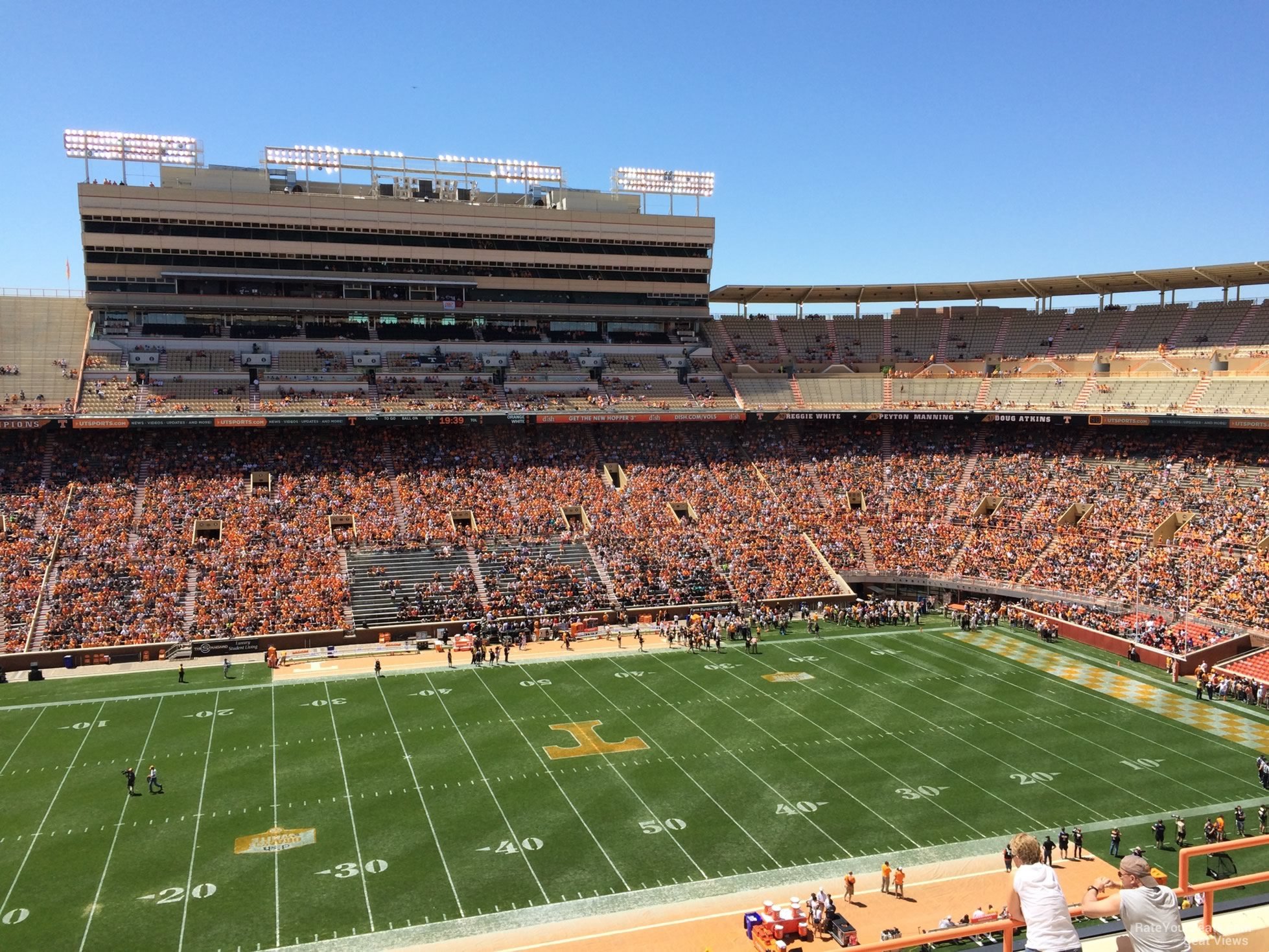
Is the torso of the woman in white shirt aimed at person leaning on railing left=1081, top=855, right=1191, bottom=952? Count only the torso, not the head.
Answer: no

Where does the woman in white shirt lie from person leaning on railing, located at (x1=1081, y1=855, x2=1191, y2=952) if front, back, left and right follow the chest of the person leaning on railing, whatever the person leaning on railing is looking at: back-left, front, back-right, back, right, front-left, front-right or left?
front-left

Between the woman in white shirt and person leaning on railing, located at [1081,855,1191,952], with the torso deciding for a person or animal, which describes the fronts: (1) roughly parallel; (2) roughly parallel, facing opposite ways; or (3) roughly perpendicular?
roughly parallel

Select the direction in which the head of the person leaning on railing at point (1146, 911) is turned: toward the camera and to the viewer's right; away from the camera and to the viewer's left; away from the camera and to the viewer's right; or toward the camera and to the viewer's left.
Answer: away from the camera and to the viewer's left

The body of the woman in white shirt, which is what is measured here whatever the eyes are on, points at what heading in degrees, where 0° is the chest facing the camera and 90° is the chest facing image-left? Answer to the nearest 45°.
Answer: approximately 135°

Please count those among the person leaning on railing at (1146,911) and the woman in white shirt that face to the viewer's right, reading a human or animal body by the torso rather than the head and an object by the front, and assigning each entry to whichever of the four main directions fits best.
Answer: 0

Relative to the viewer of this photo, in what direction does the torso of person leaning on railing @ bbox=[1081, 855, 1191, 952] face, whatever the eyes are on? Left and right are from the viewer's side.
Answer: facing away from the viewer and to the left of the viewer
